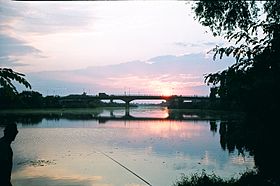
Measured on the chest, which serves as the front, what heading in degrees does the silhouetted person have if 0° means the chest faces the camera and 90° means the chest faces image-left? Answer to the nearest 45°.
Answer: approximately 270°
